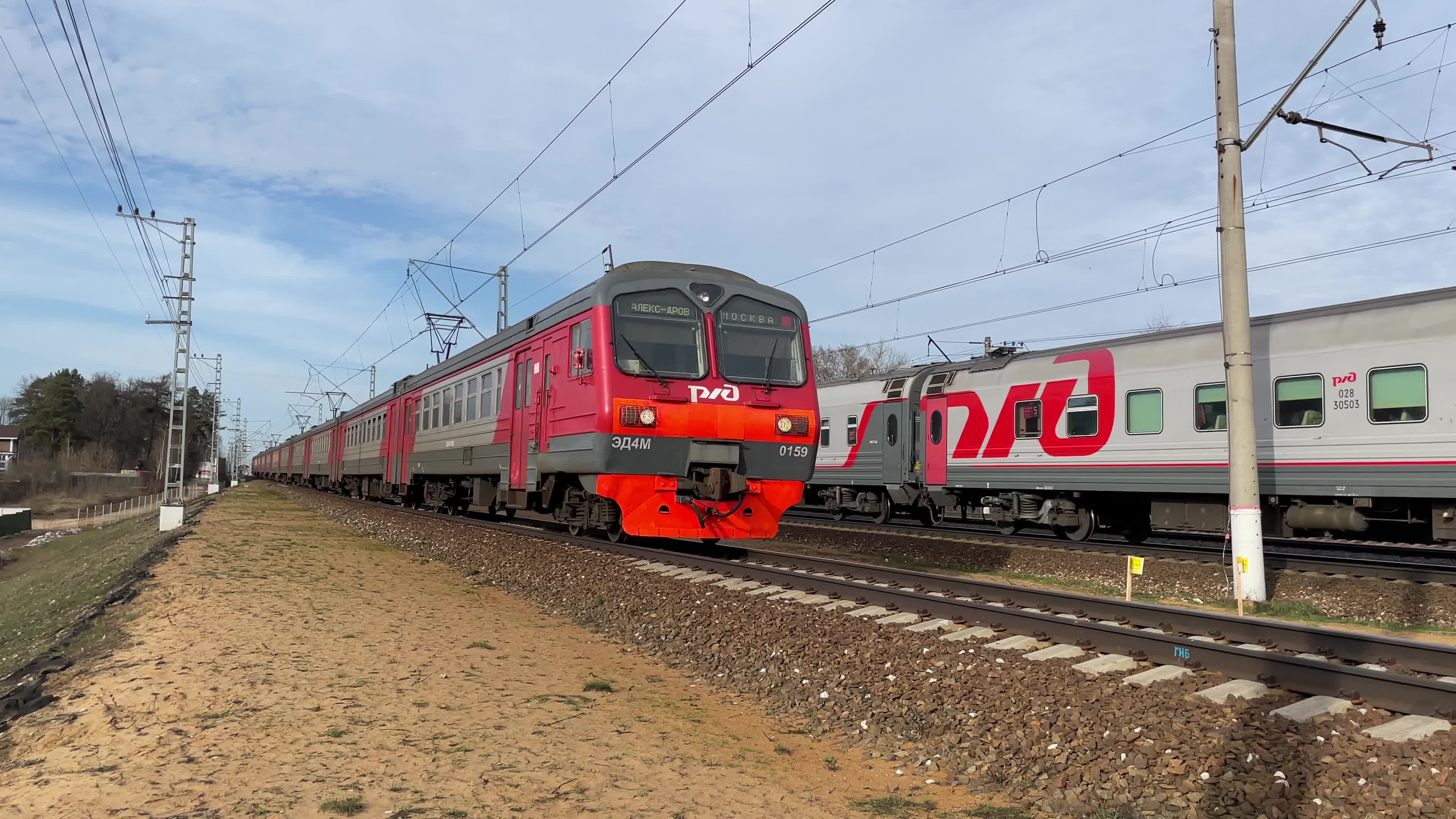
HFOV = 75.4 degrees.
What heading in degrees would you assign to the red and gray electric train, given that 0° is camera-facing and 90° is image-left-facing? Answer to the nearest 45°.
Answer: approximately 315°

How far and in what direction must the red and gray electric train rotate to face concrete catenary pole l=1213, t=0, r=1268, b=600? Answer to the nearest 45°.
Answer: approximately 45° to its left
